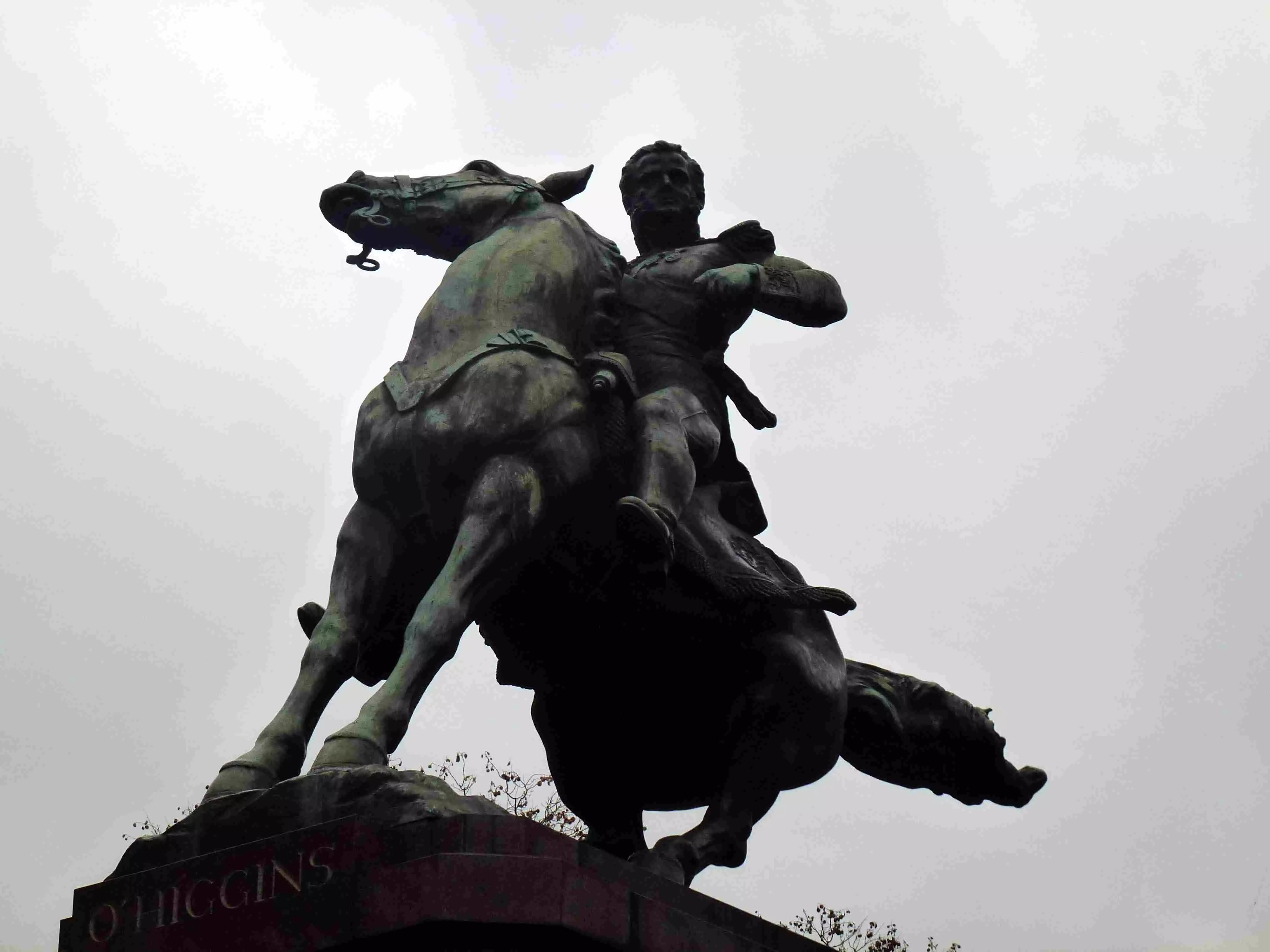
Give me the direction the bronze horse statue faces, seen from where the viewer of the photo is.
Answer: facing the viewer and to the left of the viewer
